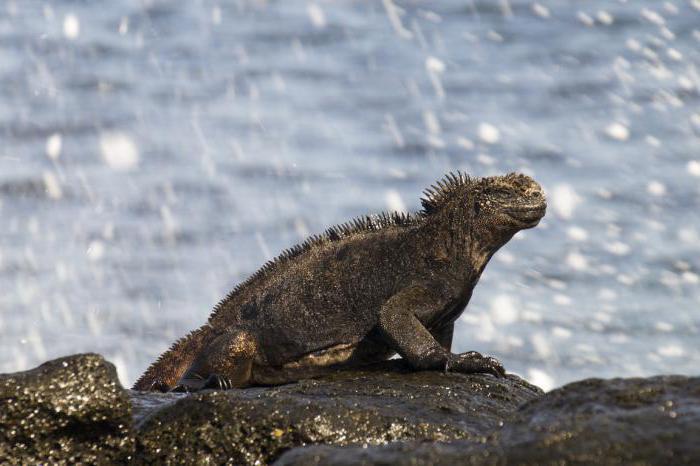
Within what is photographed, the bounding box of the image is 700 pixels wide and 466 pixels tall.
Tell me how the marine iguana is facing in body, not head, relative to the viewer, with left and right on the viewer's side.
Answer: facing to the right of the viewer

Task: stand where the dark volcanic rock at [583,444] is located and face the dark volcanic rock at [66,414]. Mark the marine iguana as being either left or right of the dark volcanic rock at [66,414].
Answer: right

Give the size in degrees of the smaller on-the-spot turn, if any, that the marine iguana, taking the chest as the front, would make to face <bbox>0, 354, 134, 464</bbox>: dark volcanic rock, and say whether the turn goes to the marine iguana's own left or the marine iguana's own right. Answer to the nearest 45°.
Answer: approximately 135° to the marine iguana's own right
